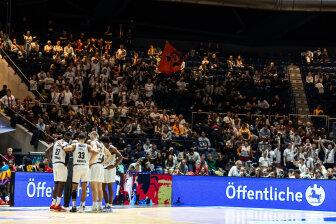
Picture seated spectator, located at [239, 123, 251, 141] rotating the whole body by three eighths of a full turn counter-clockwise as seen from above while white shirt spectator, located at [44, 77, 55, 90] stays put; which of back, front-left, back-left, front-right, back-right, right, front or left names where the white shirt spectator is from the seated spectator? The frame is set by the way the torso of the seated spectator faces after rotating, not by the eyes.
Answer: back-left

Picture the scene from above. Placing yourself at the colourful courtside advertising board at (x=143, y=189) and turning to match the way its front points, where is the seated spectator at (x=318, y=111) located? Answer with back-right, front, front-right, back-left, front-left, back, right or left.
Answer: back-left

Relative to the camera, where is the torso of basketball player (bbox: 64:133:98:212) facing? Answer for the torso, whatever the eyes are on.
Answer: away from the camera

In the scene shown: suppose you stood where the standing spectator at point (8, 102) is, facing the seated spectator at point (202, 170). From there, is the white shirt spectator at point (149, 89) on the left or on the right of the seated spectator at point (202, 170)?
left

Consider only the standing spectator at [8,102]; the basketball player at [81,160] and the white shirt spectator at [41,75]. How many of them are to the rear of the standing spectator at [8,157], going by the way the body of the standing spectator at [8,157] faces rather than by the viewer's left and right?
2

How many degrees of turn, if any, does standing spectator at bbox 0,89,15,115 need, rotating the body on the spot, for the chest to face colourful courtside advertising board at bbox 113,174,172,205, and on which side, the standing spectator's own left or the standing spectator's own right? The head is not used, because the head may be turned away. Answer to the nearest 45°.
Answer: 0° — they already face it

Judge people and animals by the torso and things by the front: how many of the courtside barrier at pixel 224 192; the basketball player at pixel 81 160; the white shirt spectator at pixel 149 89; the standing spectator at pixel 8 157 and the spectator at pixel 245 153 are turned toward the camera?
4

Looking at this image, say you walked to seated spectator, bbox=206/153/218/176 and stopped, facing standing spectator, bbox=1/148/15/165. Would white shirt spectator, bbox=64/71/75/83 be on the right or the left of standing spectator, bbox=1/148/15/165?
right

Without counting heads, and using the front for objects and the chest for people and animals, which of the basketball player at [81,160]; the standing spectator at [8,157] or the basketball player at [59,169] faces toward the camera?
the standing spectator
